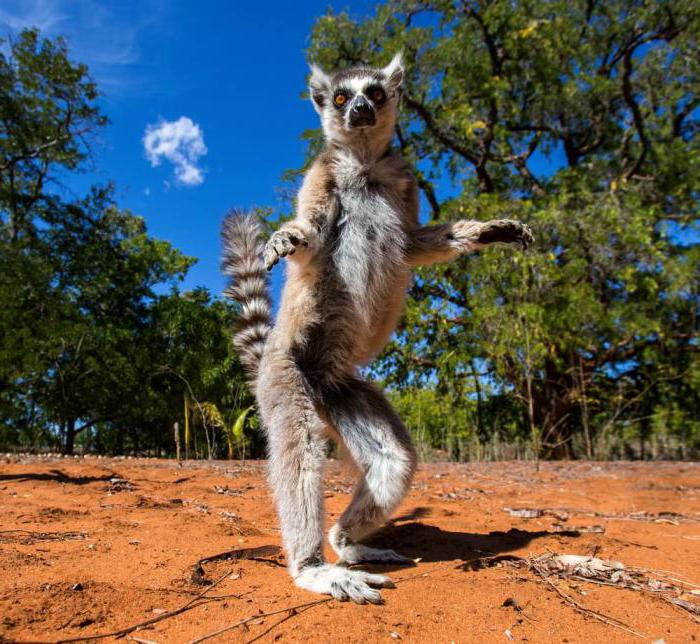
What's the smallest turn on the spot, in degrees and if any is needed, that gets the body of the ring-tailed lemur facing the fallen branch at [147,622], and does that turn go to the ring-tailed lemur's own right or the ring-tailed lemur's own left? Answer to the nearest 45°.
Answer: approximately 90° to the ring-tailed lemur's own right

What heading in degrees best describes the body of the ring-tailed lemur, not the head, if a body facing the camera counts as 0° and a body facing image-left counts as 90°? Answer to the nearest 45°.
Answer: approximately 315°

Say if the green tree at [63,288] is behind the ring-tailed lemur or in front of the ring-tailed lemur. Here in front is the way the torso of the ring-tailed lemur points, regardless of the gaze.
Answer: behind
